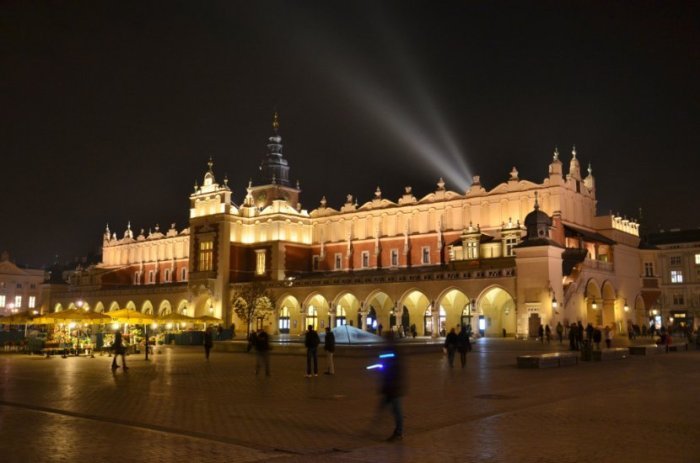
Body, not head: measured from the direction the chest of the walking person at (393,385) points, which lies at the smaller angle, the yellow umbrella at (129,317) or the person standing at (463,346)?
the yellow umbrella

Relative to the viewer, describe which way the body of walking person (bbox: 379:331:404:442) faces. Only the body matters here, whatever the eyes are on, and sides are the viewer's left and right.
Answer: facing to the left of the viewer

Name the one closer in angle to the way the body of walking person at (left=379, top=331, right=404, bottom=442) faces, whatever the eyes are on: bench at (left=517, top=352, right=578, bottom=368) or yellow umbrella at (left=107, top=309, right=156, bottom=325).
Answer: the yellow umbrella

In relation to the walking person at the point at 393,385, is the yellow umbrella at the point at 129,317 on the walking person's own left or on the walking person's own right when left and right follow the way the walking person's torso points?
on the walking person's own right
